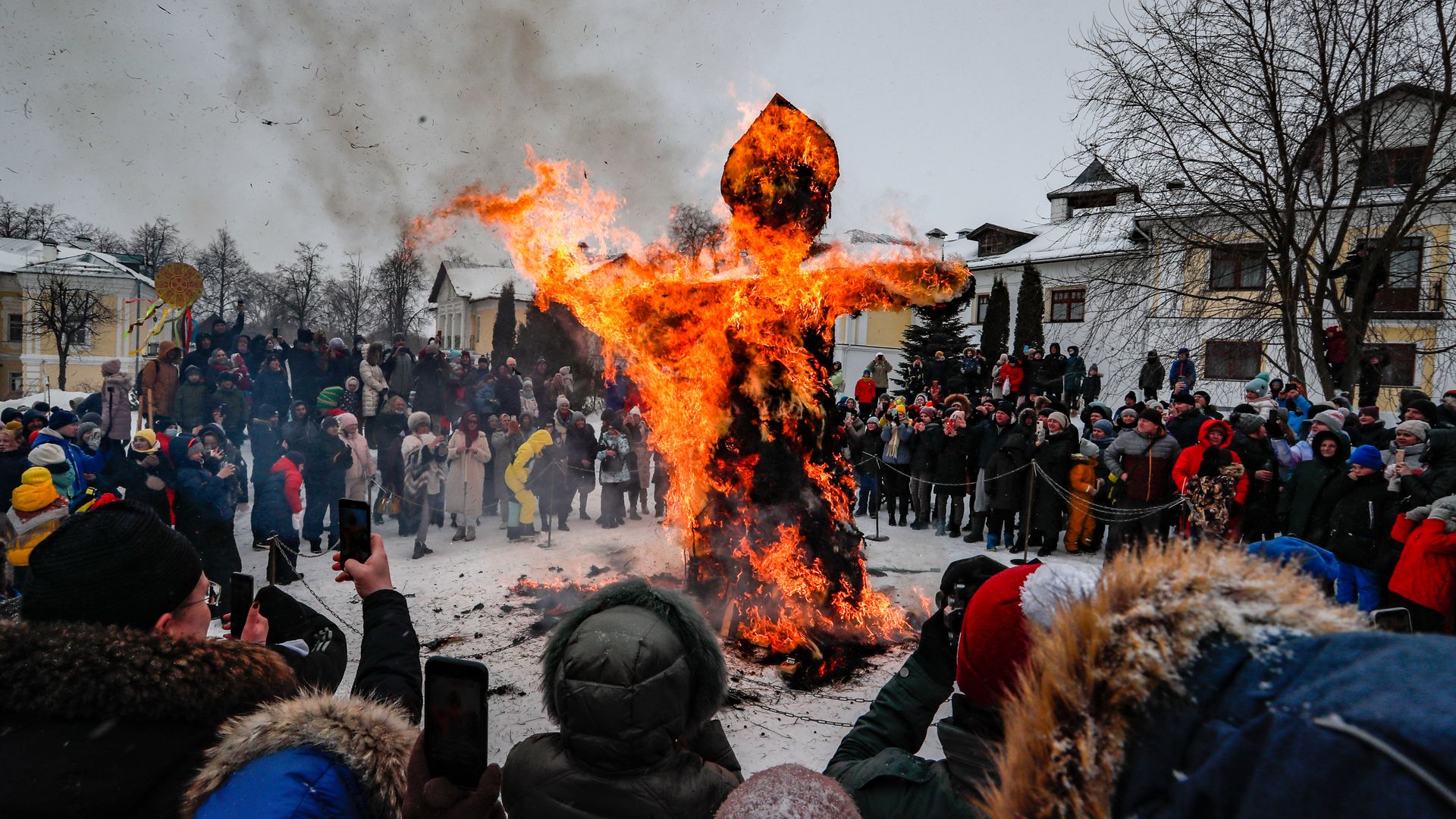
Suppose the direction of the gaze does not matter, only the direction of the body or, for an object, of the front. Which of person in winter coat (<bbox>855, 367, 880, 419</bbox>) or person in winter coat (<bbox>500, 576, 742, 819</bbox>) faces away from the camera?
person in winter coat (<bbox>500, 576, 742, 819</bbox>)

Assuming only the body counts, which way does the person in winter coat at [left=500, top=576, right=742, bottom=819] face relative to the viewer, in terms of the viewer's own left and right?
facing away from the viewer

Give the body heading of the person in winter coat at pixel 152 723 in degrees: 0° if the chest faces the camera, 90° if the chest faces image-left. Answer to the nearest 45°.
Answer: approximately 225°

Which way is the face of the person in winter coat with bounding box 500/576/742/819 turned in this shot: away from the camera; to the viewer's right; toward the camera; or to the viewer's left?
away from the camera

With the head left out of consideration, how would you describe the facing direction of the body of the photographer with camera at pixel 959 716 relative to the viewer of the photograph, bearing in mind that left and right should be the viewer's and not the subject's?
facing away from the viewer and to the left of the viewer

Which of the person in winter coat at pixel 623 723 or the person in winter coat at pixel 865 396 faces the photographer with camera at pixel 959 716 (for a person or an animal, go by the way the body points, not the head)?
the person in winter coat at pixel 865 396

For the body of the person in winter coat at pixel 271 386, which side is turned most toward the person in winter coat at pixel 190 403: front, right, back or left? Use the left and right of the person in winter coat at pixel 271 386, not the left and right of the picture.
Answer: right

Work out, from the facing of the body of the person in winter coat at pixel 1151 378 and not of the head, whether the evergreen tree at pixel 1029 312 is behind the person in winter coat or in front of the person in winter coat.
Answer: behind
